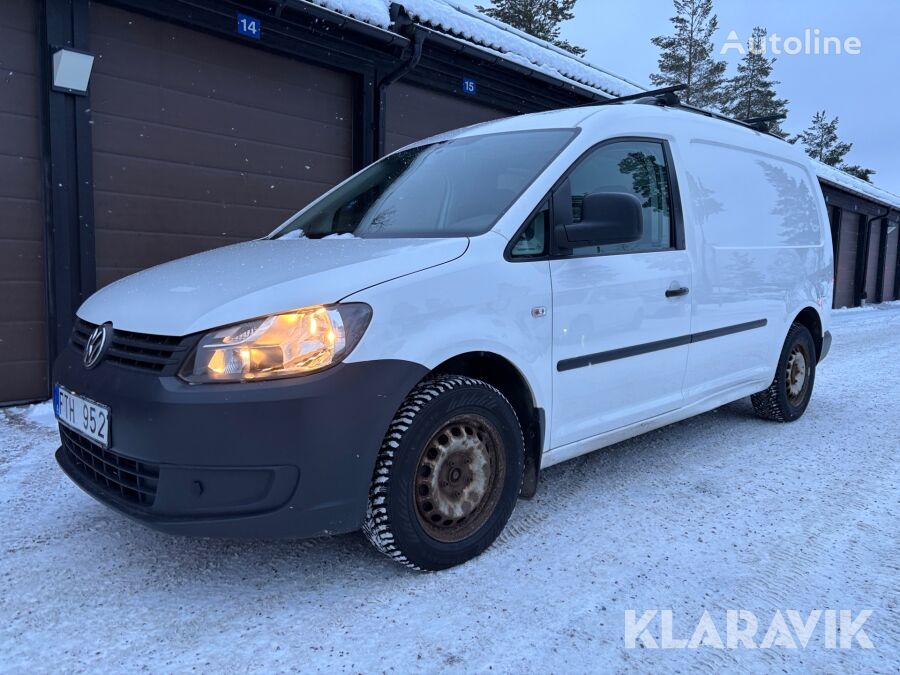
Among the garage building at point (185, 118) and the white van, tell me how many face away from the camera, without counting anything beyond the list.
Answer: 0

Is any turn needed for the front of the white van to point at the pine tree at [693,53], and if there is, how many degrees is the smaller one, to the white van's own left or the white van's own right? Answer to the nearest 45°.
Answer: approximately 135° to the white van's own right

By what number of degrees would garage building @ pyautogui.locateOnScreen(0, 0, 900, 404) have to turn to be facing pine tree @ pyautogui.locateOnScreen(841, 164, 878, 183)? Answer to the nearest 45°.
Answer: approximately 90° to its left

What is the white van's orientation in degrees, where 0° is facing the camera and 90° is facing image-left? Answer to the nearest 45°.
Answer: approximately 45°

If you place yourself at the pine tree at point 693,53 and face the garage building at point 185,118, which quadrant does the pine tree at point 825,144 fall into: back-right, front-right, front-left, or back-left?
back-left

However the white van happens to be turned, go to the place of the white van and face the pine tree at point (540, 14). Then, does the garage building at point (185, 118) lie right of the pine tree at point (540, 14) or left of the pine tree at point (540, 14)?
left

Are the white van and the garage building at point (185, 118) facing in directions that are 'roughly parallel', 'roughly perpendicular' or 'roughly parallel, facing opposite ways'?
roughly perpendicular

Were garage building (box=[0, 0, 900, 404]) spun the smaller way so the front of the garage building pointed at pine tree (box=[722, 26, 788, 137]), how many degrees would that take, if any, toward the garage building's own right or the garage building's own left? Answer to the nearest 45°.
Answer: approximately 90° to the garage building's own left

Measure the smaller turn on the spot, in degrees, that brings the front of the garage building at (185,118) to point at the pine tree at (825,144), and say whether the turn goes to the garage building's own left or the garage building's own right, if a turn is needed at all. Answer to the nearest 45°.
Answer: approximately 90° to the garage building's own left

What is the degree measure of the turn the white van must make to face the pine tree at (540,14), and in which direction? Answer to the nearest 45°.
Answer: approximately 135° to its right

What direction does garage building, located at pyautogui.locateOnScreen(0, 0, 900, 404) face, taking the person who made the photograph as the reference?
facing the viewer and to the right of the viewer
